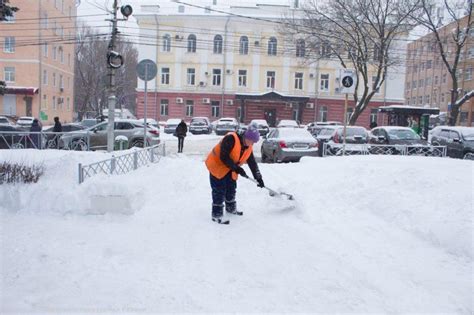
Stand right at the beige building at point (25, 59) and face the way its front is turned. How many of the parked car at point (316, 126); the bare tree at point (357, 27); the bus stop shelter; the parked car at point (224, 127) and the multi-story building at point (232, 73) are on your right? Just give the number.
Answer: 0

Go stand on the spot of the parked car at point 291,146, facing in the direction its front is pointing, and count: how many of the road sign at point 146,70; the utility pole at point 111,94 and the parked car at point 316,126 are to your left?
2

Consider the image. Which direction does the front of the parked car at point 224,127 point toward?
toward the camera

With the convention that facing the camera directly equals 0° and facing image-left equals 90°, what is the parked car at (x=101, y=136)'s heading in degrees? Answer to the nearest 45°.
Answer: approximately 90°

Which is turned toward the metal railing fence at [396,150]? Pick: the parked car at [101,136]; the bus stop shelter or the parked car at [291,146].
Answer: the bus stop shelter

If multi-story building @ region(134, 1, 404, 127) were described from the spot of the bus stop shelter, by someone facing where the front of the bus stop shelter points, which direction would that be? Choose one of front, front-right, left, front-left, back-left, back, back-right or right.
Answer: back-right

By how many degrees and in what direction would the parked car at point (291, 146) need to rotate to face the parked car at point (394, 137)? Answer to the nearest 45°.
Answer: approximately 90° to its right

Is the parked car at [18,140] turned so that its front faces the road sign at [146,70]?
no

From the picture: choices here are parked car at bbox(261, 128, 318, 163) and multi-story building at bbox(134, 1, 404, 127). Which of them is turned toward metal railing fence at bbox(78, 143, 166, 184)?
the multi-story building

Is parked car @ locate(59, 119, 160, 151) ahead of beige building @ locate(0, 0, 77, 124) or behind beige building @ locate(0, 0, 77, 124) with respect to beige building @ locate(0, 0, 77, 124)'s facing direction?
ahead

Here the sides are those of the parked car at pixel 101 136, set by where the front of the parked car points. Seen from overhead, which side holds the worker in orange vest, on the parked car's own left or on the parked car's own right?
on the parked car's own left

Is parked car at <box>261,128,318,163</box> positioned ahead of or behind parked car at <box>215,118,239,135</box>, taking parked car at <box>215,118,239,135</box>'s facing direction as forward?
ahead

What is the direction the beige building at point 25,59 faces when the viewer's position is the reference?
facing the viewer

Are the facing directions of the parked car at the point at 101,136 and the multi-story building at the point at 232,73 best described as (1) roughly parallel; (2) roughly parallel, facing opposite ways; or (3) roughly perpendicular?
roughly perpendicular
